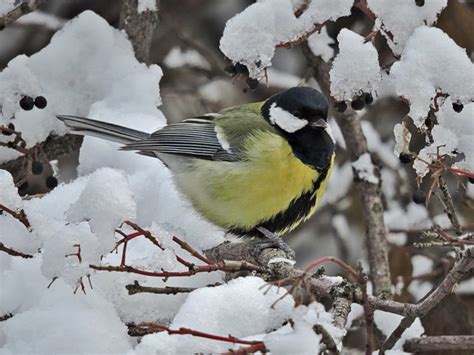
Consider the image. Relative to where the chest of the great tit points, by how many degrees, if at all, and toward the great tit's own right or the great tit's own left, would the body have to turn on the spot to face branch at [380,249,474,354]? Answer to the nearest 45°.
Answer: approximately 45° to the great tit's own left

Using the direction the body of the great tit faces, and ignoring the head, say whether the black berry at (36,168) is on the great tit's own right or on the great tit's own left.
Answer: on the great tit's own right

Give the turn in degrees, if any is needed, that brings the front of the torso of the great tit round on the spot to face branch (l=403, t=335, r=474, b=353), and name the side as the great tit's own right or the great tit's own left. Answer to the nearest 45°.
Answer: approximately 45° to the great tit's own right

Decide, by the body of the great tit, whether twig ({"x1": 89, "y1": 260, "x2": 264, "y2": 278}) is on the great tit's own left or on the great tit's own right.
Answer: on the great tit's own right

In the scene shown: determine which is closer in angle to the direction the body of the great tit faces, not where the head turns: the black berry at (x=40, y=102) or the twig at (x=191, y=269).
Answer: the twig

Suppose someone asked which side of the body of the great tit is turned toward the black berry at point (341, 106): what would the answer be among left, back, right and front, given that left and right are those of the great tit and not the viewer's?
front

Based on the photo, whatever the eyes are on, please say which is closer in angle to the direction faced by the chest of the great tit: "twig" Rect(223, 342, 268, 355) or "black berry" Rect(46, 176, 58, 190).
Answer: the twig

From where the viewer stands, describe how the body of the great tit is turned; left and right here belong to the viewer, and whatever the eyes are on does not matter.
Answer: facing the viewer and to the right of the viewer

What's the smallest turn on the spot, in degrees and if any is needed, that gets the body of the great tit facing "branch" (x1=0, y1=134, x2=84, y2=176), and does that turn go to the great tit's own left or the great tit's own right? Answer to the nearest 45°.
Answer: approximately 135° to the great tit's own right

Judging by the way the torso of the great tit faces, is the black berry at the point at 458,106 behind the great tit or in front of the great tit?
in front

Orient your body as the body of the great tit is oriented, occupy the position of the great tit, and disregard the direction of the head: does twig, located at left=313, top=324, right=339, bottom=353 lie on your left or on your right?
on your right
